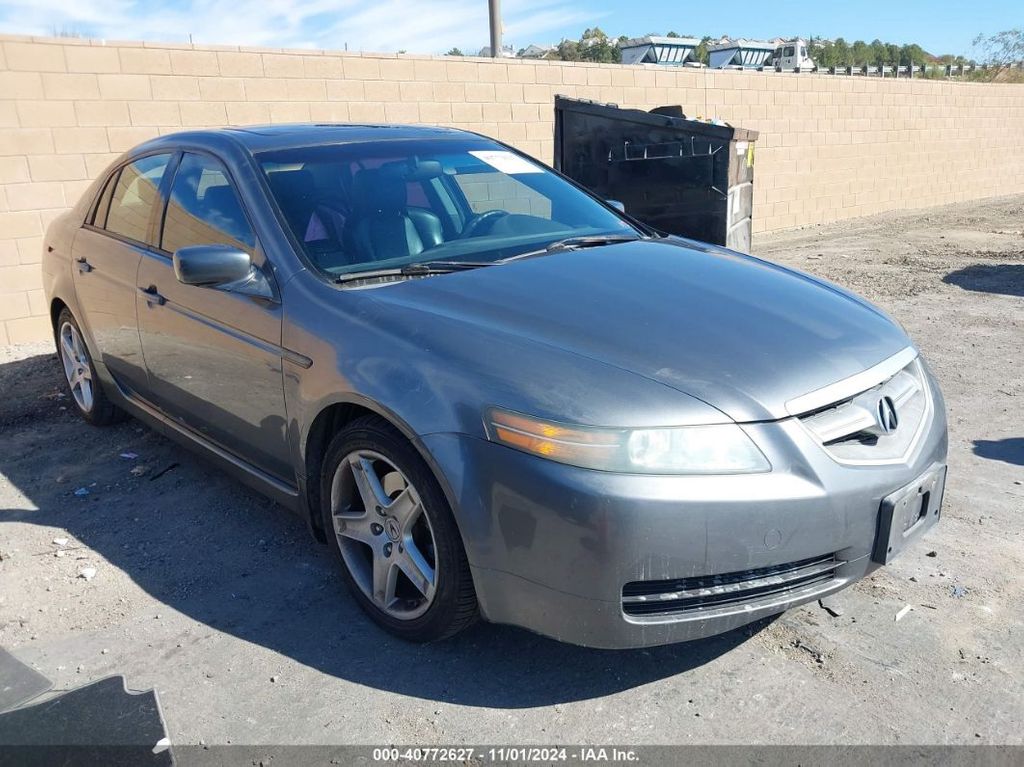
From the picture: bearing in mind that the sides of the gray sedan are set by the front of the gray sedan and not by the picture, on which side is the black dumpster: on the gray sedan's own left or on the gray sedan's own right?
on the gray sedan's own left

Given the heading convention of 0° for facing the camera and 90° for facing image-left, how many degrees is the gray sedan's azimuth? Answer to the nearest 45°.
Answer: approximately 315°

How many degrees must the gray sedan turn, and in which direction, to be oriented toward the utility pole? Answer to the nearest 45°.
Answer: approximately 135° to its left

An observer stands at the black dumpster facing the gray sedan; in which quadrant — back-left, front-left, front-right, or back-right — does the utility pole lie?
back-right

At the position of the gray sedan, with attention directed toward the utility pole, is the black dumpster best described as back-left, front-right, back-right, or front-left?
front-right
